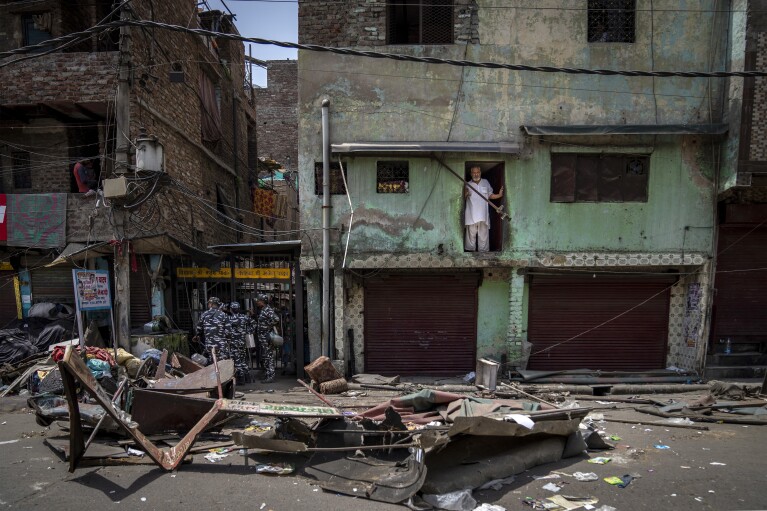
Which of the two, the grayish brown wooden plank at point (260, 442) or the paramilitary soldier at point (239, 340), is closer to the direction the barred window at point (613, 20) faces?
the grayish brown wooden plank

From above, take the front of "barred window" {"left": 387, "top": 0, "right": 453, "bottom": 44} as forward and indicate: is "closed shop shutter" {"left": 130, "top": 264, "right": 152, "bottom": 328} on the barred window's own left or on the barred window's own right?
on the barred window's own right

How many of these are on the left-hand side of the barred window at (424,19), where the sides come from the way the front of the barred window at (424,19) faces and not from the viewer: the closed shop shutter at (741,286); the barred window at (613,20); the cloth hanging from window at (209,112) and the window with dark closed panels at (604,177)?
3

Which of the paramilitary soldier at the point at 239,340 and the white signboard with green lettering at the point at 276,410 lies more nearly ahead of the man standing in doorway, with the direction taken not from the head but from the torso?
the white signboard with green lettering

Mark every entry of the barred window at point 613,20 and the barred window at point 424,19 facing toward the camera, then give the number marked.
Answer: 2

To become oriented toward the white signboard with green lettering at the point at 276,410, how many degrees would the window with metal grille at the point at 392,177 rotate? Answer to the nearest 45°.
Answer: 0° — it already faces it

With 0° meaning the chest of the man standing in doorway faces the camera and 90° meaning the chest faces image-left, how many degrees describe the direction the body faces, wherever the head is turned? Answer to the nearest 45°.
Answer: approximately 0°
